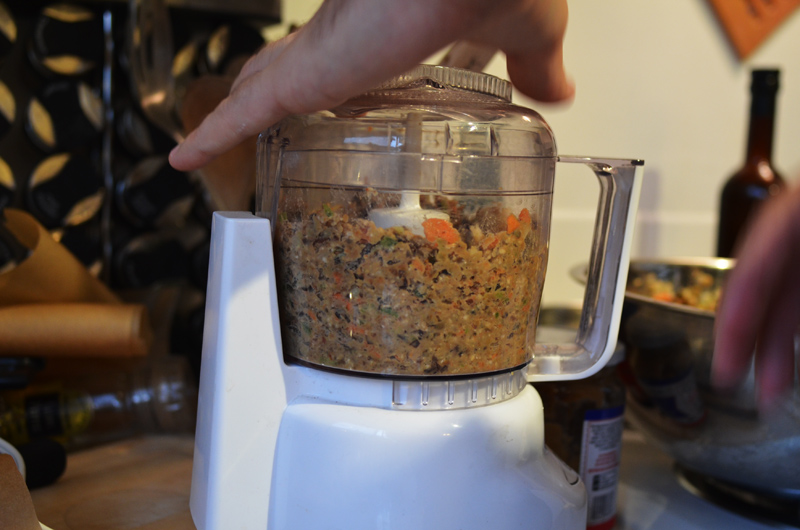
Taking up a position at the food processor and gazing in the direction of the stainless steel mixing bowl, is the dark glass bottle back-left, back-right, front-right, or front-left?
front-left

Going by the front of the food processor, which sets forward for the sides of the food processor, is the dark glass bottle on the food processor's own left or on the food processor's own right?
on the food processor's own left

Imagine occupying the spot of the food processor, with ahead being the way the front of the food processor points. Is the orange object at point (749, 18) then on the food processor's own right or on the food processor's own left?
on the food processor's own left
